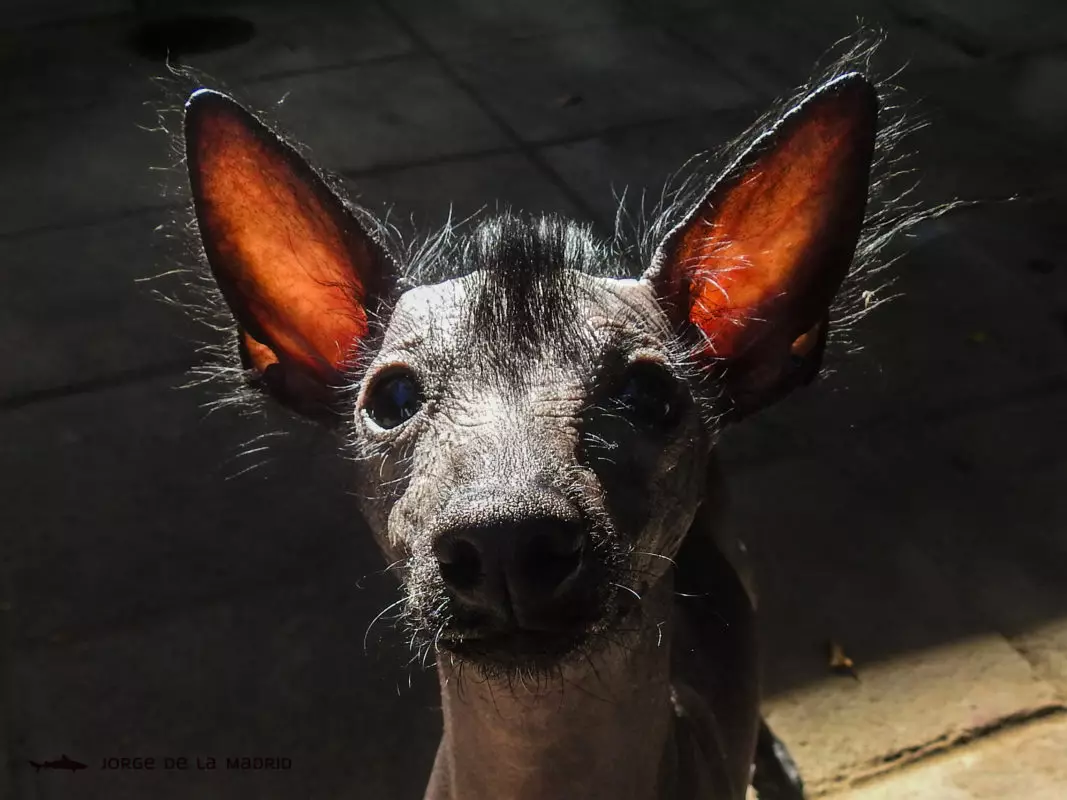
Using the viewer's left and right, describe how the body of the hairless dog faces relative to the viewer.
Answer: facing the viewer
